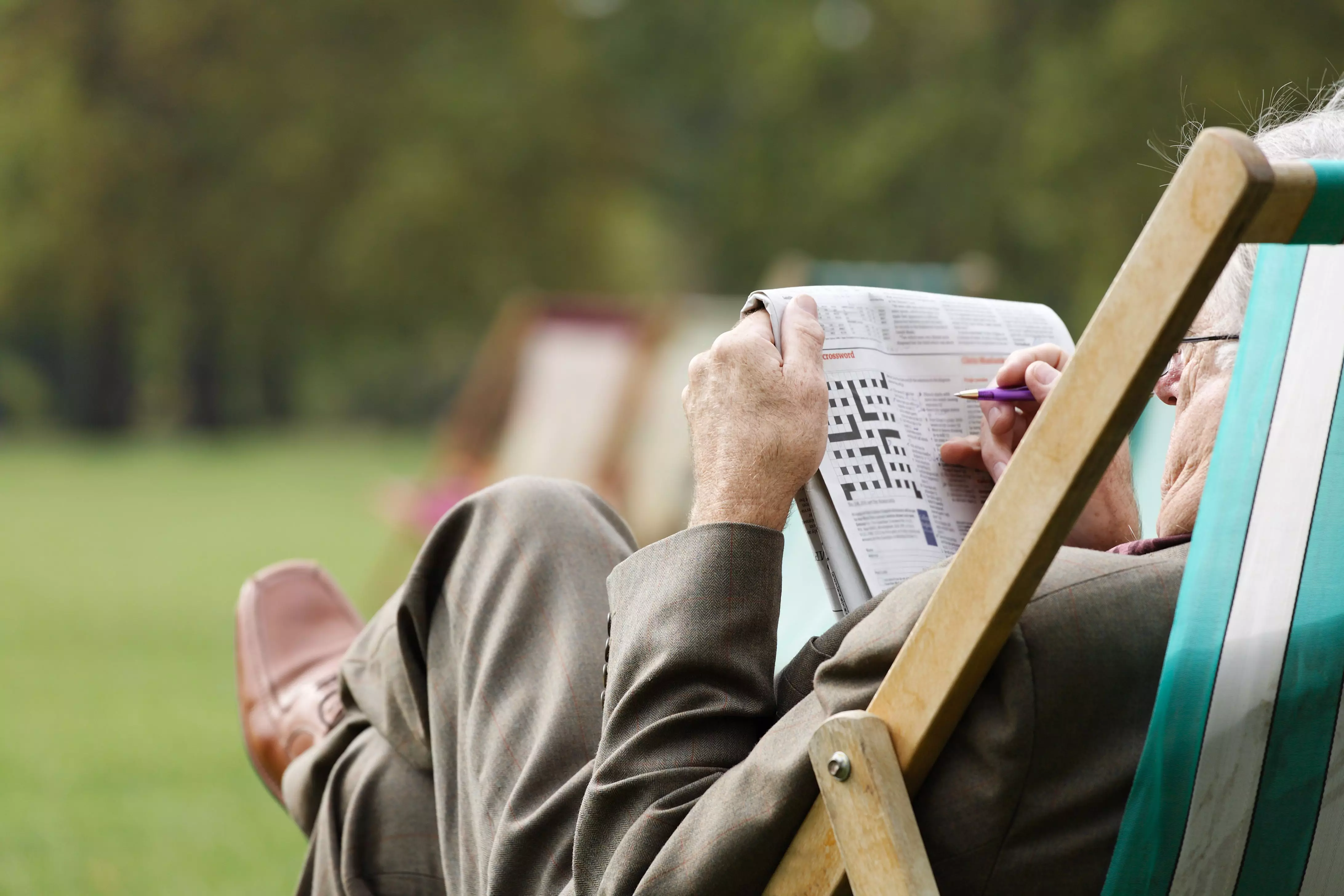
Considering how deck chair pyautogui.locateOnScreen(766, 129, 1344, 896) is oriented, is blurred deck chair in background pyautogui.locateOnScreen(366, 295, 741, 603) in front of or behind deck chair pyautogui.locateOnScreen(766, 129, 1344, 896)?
in front

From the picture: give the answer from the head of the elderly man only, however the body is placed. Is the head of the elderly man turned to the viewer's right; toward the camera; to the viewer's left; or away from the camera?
to the viewer's left

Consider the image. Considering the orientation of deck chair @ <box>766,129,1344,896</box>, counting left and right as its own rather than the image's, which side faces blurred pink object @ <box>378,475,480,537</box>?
front

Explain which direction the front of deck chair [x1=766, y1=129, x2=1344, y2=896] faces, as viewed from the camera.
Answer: facing away from the viewer and to the left of the viewer
